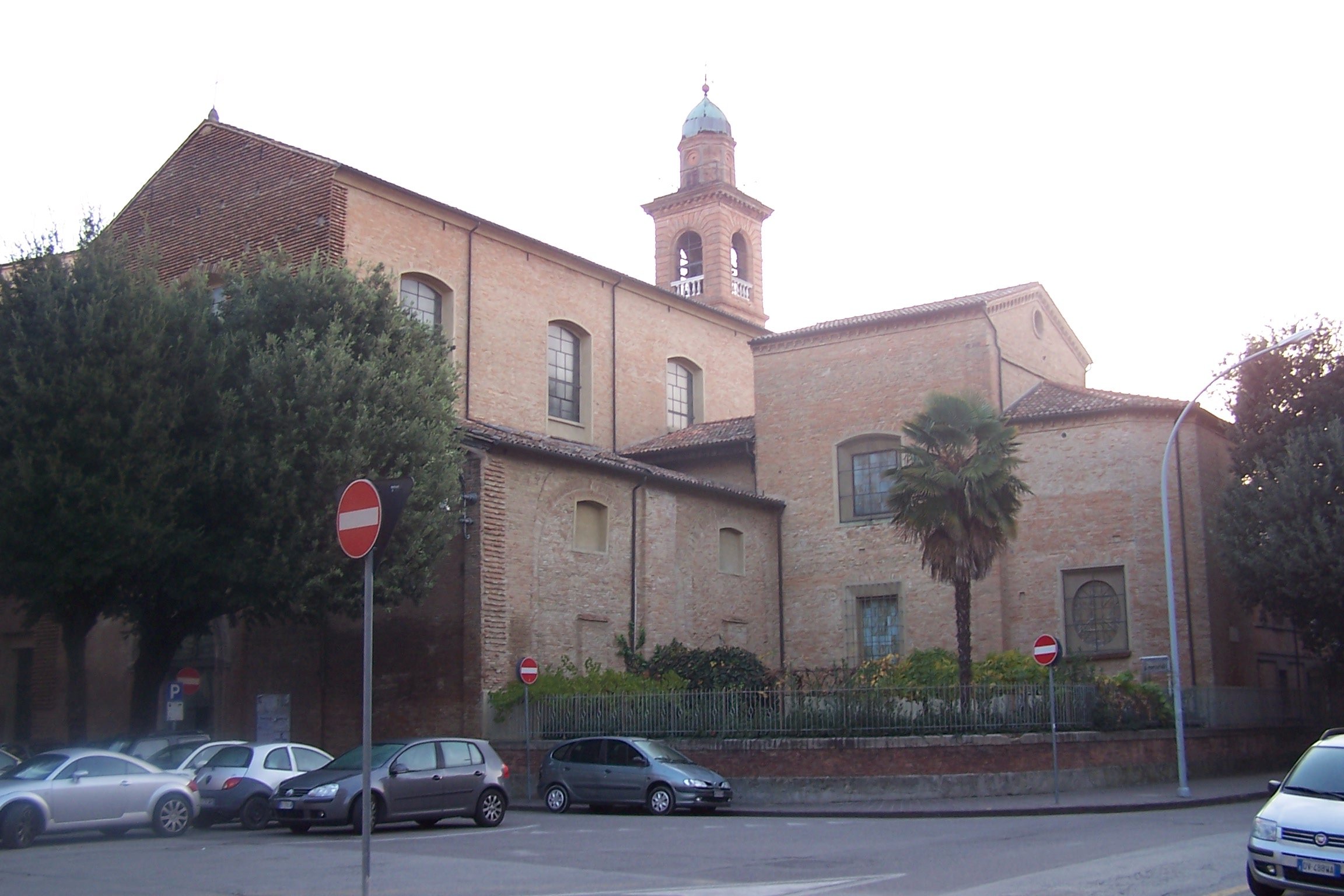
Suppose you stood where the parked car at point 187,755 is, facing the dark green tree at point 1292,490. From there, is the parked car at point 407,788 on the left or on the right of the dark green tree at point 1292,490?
right

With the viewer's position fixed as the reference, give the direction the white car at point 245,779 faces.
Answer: facing away from the viewer and to the right of the viewer

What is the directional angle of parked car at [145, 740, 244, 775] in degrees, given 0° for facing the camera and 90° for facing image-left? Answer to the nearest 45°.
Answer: approximately 45°

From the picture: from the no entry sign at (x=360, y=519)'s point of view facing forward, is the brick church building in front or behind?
behind

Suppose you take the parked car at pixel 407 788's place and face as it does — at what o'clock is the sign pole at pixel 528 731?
The sign pole is roughly at 5 o'clock from the parked car.

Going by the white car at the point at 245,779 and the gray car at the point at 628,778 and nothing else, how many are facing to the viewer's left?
0

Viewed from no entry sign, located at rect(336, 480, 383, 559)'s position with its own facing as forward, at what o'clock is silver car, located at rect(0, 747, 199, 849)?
The silver car is roughly at 4 o'clock from the no entry sign.

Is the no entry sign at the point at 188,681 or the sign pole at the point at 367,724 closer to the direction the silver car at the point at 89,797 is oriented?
the sign pole

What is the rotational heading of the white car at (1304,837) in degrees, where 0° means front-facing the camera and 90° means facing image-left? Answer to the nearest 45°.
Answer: approximately 45°

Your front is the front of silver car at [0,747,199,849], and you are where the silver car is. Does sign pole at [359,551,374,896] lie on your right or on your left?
on your left

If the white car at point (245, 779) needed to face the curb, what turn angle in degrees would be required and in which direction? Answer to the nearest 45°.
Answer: approximately 45° to its right

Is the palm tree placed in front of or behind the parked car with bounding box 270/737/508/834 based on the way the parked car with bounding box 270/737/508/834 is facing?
behind

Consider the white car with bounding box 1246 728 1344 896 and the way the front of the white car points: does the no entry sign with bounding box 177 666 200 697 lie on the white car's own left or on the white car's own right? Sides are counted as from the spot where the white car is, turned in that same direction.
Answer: on the white car's own right
